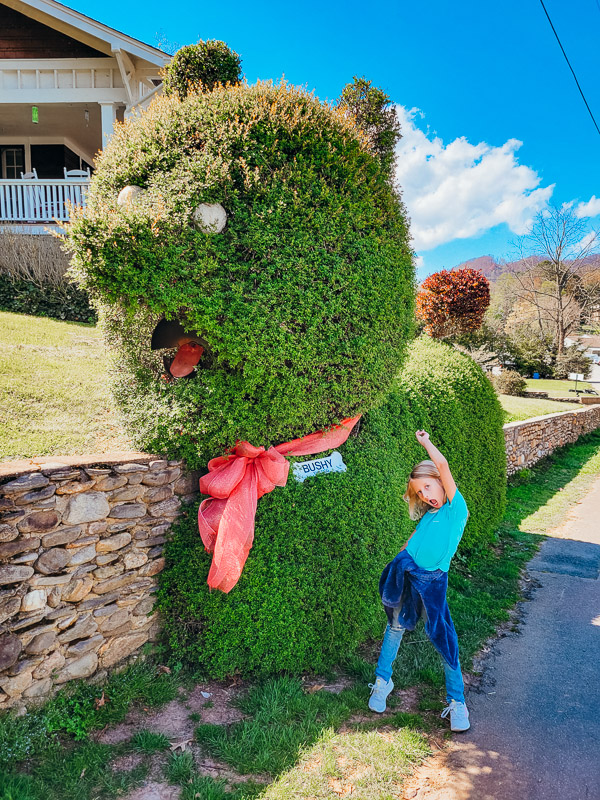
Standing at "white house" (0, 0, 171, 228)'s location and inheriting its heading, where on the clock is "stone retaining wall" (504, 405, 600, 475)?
The stone retaining wall is roughly at 10 o'clock from the white house.

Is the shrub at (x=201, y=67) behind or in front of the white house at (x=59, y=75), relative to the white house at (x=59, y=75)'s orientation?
in front

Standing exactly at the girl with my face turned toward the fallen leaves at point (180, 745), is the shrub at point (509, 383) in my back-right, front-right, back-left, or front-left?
back-right

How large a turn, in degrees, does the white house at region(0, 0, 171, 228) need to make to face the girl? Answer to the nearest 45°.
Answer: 0° — it already faces them

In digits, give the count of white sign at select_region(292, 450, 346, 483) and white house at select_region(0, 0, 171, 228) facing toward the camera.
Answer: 2

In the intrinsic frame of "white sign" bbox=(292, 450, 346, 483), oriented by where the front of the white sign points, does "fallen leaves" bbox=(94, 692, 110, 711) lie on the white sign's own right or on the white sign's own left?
on the white sign's own right

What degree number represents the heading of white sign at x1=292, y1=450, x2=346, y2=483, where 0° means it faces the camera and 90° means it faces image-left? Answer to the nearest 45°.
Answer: approximately 0°

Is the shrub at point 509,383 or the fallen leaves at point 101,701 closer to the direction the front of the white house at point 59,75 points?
the fallen leaves
